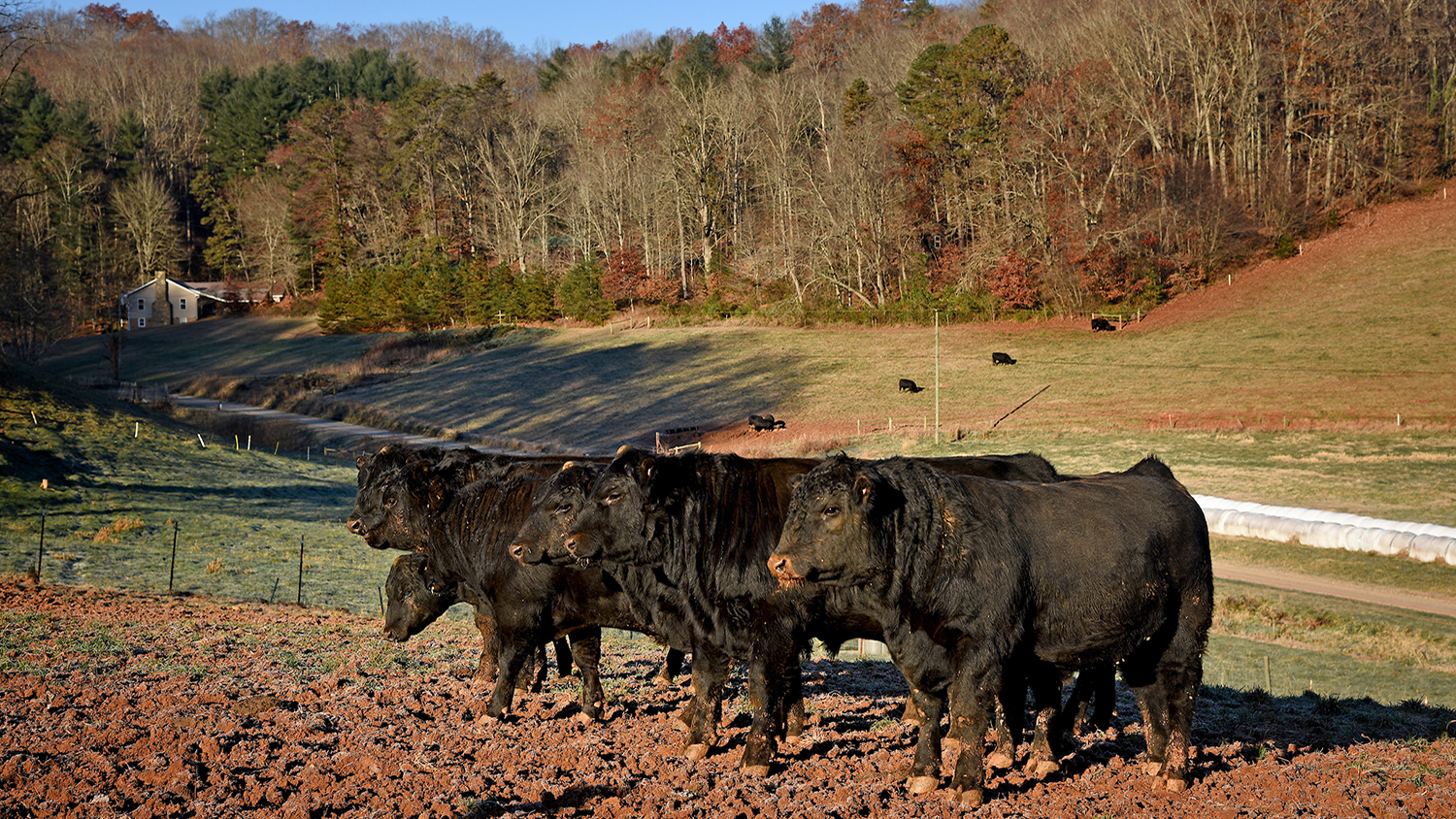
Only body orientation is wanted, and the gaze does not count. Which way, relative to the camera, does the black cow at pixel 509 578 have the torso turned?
to the viewer's left

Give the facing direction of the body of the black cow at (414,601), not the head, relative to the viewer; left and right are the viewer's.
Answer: facing to the left of the viewer

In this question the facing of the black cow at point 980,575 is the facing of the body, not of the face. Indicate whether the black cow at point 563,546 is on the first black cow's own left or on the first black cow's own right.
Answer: on the first black cow's own right

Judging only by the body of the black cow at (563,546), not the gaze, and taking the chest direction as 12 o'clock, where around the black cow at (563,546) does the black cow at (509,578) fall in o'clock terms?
the black cow at (509,578) is roughly at 2 o'clock from the black cow at (563,546).

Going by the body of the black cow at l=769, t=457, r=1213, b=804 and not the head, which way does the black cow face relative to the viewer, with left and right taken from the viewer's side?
facing the viewer and to the left of the viewer

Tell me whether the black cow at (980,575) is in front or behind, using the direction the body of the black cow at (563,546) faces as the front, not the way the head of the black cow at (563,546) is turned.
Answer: behind

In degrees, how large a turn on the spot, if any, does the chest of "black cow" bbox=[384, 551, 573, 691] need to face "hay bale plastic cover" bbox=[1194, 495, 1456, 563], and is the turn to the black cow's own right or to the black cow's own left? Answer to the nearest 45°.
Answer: approximately 135° to the black cow's own right

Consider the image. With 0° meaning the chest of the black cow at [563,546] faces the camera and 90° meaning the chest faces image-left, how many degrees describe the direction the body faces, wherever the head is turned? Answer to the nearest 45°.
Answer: approximately 90°
